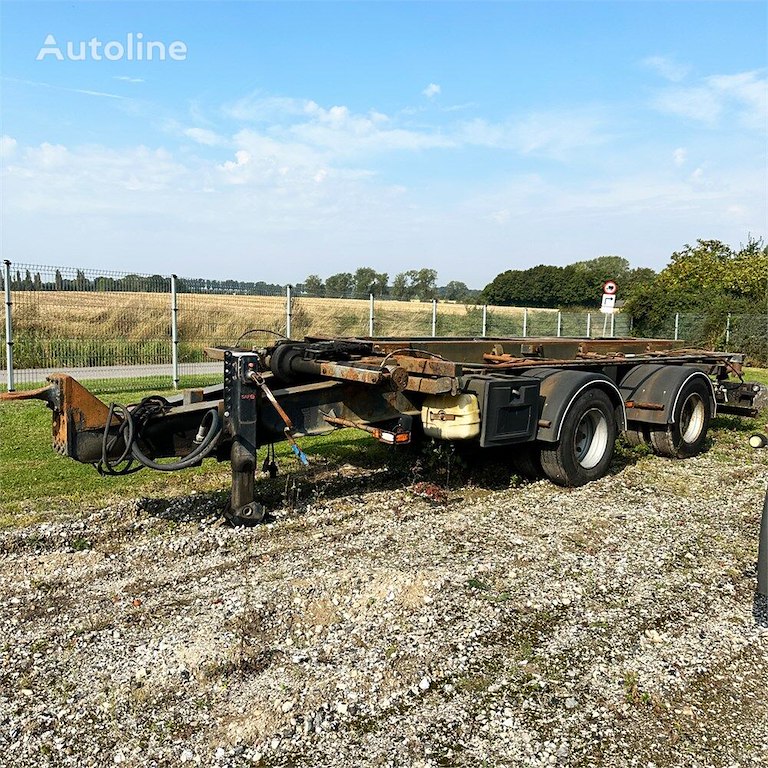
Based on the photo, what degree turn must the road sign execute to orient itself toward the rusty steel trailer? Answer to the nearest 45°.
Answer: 0° — it already faces it

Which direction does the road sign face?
toward the camera

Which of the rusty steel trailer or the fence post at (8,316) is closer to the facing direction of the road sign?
the rusty steel trailer

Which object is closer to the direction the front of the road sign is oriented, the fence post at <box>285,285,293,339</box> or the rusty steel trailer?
the rusty steel trailer

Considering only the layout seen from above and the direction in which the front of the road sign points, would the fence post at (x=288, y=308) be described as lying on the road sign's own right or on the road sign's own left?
on the road sign's own right

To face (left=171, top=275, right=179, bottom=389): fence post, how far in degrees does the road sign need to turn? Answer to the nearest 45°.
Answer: approximately 45° to its right

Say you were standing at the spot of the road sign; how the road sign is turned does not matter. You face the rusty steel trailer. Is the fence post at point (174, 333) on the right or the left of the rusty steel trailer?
right

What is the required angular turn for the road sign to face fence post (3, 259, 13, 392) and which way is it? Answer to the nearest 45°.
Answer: approximately 45° to its right
